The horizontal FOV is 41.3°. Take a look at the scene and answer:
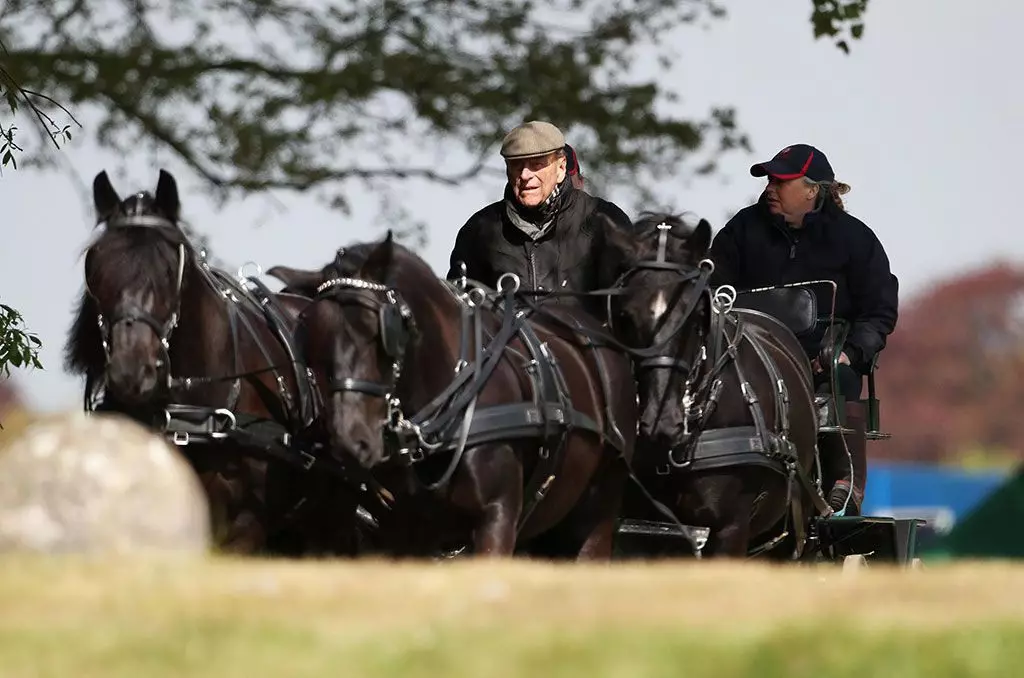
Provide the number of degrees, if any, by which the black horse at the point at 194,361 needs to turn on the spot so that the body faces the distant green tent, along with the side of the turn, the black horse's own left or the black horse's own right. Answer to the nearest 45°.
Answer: approximately 180°

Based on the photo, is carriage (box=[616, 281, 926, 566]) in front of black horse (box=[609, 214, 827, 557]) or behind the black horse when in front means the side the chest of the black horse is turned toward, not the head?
behind

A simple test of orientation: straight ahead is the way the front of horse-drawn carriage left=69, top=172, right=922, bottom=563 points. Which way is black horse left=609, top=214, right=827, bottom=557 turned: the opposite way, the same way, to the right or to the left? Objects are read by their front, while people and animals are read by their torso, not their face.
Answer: the same way

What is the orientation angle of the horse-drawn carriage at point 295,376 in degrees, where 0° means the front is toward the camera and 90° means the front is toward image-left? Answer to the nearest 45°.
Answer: approximately 45°

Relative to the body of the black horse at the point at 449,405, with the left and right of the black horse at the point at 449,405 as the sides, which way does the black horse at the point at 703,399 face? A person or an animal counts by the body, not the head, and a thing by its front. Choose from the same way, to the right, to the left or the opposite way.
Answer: the same way

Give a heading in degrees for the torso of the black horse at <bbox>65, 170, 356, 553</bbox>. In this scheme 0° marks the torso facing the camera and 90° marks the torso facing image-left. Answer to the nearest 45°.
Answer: approximately 45°

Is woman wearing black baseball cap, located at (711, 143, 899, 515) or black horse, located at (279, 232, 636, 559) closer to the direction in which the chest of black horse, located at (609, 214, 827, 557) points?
the black horse

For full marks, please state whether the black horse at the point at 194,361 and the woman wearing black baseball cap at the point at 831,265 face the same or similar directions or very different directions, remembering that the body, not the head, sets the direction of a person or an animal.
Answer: same or similar directions

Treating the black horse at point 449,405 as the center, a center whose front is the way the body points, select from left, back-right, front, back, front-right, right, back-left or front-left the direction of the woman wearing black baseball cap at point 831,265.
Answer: back

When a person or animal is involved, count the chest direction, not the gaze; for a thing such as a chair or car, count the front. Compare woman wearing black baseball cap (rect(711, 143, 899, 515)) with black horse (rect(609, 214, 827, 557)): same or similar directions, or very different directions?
same or similar directions

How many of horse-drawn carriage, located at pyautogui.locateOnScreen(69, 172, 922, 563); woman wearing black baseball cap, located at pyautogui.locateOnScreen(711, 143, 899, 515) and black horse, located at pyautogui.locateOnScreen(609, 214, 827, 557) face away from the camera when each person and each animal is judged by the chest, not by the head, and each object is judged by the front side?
0

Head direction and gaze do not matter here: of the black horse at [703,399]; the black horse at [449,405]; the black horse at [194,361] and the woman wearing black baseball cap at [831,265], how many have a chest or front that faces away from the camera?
0

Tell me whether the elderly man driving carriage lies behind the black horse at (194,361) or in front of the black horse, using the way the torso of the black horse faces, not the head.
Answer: behind

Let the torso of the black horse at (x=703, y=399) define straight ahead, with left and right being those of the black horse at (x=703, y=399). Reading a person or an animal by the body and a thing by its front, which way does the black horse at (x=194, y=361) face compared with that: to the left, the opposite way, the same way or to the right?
the same way

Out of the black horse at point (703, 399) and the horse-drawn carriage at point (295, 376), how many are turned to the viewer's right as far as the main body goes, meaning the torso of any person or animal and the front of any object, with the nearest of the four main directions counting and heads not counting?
0

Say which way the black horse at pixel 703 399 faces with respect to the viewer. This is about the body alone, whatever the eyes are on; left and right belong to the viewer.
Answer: facing the viewer and to the left of the viewer

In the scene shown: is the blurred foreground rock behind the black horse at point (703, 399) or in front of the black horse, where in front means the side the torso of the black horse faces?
in front
